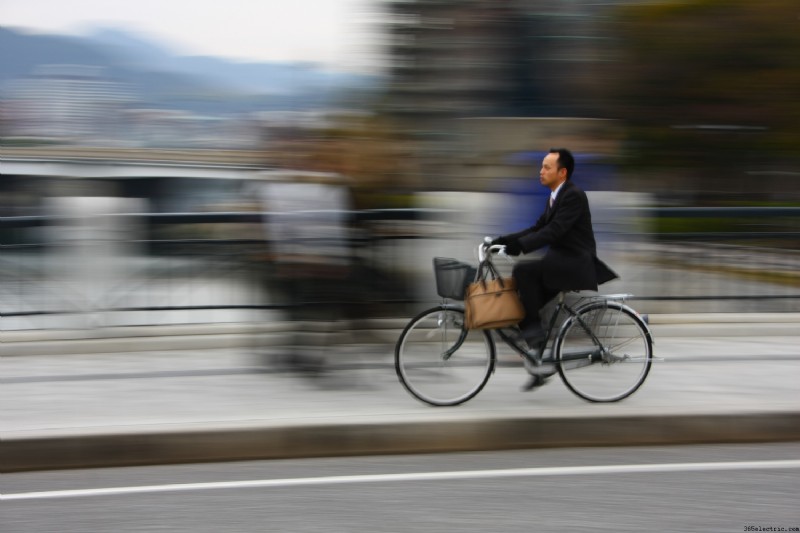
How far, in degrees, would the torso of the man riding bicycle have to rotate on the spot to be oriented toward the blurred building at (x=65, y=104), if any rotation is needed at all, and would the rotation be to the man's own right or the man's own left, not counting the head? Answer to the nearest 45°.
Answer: approximately 45° to the man's own right

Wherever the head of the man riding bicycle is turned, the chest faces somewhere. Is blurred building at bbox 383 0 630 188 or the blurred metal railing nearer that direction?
the blurred metal railing

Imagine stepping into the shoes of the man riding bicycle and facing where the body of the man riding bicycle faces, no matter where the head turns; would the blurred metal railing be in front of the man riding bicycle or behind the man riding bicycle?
in front

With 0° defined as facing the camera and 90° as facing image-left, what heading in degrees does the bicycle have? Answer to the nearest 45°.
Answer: approximately 90°

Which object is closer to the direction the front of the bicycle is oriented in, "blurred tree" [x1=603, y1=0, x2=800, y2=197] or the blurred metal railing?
the blurred metal railing

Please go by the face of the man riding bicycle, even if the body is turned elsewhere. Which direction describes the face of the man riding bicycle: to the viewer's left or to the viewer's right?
to the viewer's left

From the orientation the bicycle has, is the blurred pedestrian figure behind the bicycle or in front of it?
in front

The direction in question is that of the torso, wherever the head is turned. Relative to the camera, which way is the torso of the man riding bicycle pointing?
to the viewer's left
